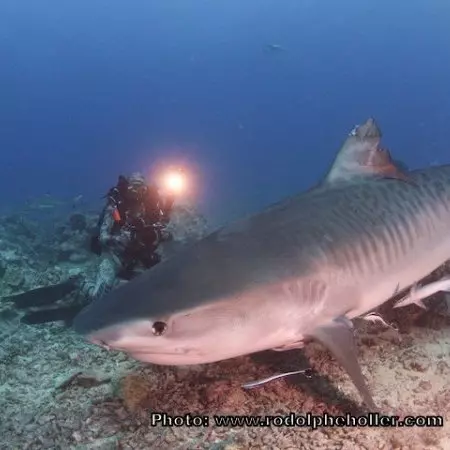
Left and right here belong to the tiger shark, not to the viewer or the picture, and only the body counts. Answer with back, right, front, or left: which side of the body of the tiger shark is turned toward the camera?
left

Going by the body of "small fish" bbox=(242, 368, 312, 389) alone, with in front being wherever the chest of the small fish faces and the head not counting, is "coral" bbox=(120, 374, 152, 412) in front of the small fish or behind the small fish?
in front

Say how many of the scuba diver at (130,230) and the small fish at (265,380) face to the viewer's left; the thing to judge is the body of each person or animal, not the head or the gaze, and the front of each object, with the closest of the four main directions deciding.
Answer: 1

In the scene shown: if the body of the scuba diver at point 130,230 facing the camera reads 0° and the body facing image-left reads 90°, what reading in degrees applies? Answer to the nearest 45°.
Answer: approximately 315°

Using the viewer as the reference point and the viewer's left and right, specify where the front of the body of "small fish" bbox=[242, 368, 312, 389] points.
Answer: facing to the left of the viewer

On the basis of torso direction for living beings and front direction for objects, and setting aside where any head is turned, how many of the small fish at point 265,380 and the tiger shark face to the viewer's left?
2

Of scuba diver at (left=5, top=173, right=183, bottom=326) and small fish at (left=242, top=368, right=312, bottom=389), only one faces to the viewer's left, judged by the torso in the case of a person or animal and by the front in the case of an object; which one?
the small fish

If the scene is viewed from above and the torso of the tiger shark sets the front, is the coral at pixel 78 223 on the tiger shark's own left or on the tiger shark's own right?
on the tiger shark's own right

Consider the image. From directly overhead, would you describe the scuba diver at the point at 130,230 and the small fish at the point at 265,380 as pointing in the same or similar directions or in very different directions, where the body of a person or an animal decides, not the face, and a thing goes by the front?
very different directions
